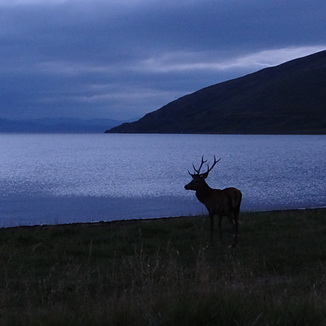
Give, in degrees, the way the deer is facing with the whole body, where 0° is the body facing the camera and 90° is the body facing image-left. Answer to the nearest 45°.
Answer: approximately 135°
